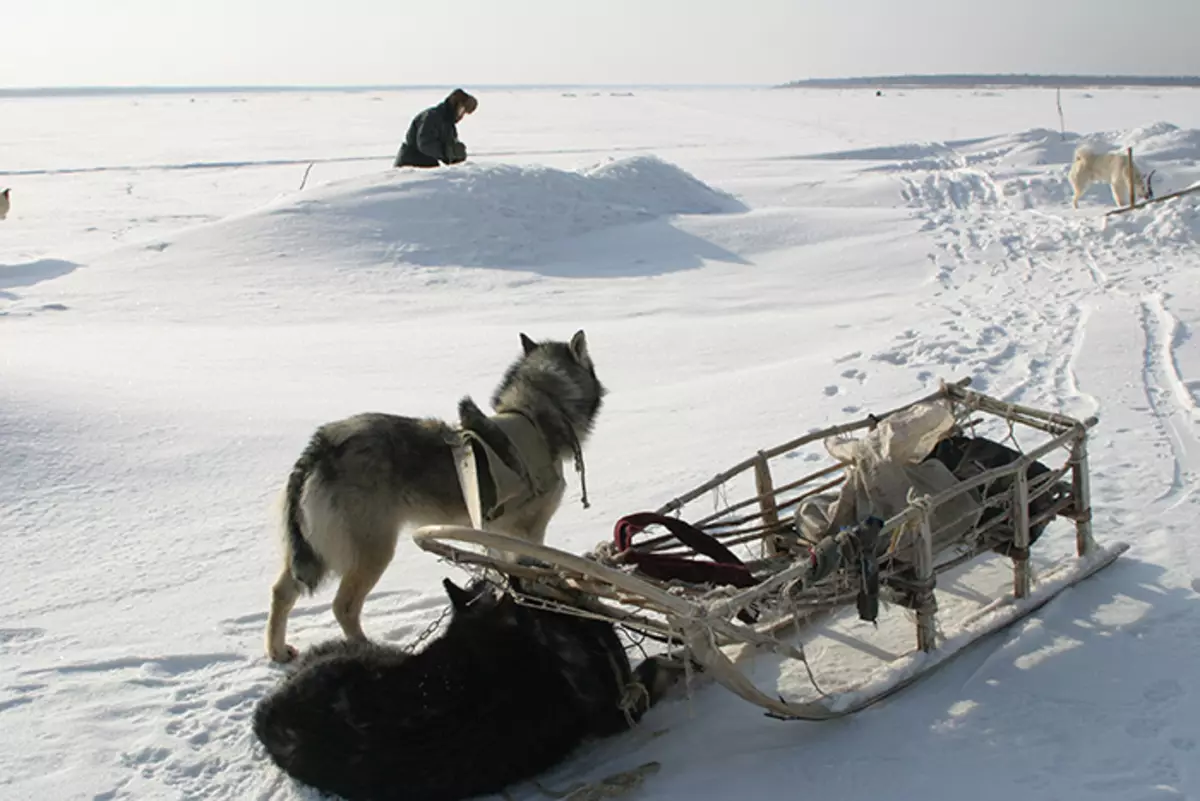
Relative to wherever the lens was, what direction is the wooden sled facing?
facing the viewer and to the left of the viewer

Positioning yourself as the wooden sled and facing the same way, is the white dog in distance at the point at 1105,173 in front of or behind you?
behind

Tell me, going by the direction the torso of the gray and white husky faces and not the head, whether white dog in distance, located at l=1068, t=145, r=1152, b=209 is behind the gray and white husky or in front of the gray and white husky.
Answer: in front

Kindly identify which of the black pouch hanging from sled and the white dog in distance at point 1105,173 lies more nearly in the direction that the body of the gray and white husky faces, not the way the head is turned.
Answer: the white dog in distance

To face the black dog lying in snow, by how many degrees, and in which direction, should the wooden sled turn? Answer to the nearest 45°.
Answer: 0° — it already faces it

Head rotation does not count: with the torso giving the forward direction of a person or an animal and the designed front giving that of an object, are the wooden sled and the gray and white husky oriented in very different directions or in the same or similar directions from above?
very different directions

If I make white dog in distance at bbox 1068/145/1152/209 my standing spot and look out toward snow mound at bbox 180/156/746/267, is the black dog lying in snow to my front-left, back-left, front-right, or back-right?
front-left

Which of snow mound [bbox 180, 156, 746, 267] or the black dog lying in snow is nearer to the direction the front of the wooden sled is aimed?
the black dog lying in snow

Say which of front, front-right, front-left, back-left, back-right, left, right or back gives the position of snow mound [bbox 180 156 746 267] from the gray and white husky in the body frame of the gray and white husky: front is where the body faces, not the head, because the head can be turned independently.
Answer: front-left

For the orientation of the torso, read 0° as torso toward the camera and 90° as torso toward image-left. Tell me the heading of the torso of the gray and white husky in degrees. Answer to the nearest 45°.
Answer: approximately 225°
